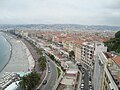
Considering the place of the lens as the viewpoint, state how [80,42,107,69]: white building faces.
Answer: facing the viewer and to the left of the viewer
